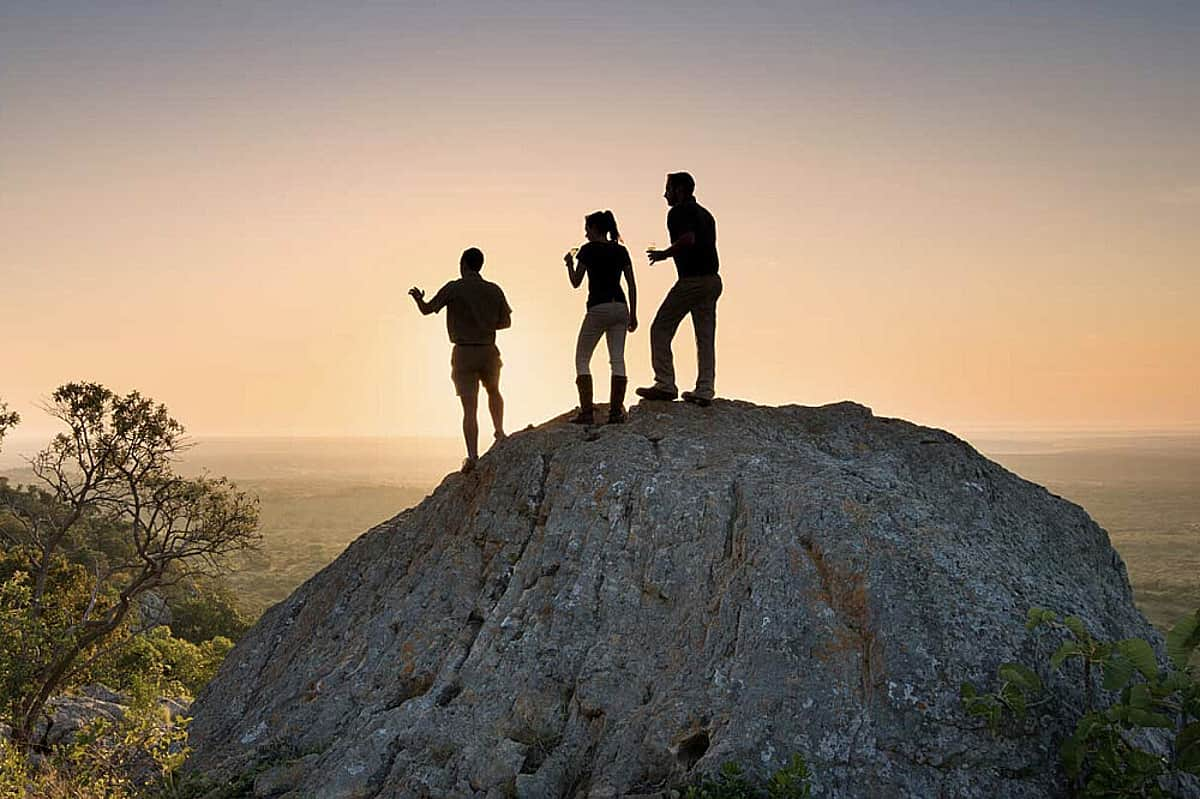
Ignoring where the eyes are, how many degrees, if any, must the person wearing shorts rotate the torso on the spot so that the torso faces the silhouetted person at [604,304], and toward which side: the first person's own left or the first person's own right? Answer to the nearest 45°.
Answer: approximately 135° to the first person's own right

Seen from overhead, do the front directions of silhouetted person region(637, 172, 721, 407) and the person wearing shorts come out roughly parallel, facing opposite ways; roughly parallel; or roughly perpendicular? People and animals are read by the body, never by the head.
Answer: roughly perpendicular

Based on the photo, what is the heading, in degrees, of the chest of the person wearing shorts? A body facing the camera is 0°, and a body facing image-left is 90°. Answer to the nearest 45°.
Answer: approximately 180°

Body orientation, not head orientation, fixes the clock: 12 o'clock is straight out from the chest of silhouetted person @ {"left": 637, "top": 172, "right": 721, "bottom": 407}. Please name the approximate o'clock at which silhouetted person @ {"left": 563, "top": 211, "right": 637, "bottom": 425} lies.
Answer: silhouetted person @ {"left": 563, "top": 211, "right": 637, "bottom": 425} is roughly at 12 o'clock from silhouetted person @ {"left": 637, "top": 172, "right": 721, "bottom": 407}.

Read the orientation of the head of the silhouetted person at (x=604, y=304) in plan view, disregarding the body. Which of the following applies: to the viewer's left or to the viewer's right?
to the viewer's left

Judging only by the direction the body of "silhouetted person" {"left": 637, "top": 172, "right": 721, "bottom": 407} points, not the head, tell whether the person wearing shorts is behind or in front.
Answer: in front

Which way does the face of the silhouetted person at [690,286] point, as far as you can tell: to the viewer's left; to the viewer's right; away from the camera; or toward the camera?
to the viewer's left

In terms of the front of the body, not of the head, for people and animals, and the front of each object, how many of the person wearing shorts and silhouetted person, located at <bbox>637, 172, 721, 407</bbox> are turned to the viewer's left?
1

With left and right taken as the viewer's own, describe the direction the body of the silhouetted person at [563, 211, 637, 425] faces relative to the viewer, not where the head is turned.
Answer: facing away from the viewer and to the left of the viewer

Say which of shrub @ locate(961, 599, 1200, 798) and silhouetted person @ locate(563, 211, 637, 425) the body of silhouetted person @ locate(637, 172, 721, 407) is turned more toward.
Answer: the silhouetted person

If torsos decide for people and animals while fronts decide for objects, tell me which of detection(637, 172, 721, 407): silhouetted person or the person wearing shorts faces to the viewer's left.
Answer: the silhouetted person

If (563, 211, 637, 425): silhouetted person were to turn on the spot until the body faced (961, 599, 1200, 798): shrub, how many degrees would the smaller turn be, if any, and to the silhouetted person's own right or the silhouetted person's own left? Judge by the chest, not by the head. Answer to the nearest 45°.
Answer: approximately 180°

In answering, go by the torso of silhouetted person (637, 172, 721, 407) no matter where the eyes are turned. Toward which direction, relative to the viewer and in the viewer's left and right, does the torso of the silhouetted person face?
facing to the left of the viewer
